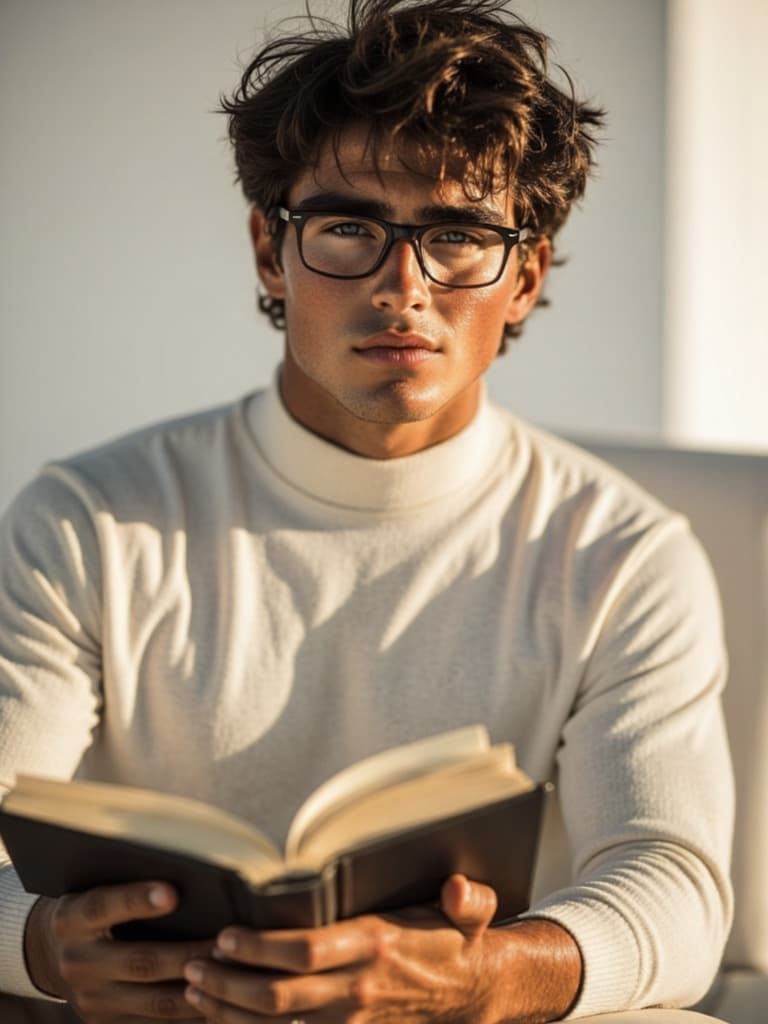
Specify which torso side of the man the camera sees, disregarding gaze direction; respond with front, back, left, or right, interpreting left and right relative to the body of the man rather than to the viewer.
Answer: front
